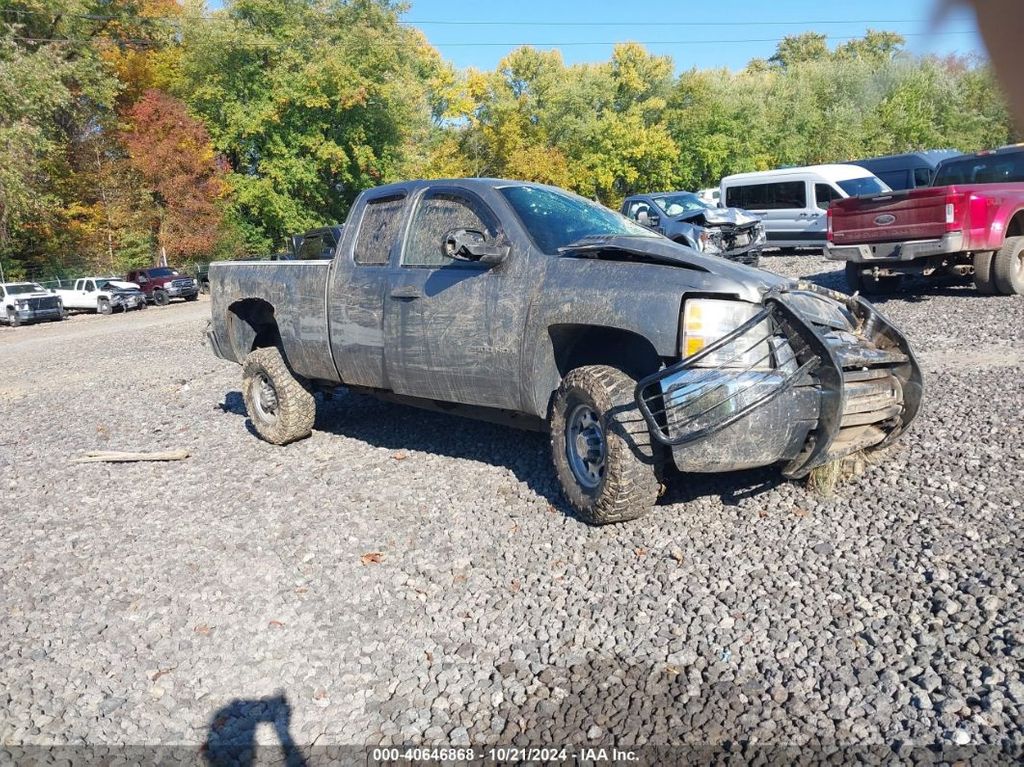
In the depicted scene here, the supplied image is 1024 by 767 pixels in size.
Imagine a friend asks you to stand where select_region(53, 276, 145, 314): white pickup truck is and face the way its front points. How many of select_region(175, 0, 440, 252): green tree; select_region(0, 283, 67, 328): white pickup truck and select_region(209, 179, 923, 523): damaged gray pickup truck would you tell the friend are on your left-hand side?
1

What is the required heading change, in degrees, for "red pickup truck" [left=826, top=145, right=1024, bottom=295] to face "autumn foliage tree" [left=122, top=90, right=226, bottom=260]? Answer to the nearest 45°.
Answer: approximately 90° to its left

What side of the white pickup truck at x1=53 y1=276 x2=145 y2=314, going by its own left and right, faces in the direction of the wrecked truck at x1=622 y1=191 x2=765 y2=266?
front

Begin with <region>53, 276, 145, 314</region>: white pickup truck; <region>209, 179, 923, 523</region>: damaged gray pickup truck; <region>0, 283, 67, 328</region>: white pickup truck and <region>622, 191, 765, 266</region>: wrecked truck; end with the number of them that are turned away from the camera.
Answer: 0

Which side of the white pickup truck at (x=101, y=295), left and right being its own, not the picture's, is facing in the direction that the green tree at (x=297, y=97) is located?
left

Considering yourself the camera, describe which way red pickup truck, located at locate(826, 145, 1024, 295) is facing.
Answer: facing away from the viewer and to the right of the viewer

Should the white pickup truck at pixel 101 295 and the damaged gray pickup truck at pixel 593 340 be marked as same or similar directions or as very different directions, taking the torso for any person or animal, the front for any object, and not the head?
same or similar directions

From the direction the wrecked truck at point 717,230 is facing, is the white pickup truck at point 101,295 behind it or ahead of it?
behind

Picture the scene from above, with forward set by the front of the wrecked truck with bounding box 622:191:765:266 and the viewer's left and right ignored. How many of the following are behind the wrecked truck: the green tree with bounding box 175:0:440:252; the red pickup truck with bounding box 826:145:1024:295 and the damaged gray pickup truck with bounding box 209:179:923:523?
1

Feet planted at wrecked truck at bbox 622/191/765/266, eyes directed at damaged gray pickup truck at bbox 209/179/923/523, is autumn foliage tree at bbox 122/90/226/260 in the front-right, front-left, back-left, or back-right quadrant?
back-right

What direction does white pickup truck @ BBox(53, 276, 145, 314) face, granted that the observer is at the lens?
facing the viewer and to the right of the viewer

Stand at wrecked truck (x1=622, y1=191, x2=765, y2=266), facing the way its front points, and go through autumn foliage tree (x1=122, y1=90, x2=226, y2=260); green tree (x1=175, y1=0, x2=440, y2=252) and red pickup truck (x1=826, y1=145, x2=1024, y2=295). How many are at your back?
2

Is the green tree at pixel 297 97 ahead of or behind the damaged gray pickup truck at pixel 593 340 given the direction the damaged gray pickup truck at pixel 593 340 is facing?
behind

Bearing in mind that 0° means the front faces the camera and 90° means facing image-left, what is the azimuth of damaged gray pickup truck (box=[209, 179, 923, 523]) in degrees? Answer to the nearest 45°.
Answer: approximately 315°

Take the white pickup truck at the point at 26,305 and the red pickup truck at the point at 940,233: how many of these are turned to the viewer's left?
0

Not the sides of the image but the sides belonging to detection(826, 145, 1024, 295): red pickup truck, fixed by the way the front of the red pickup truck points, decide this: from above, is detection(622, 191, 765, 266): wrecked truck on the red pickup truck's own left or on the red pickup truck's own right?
on the red pickup truck's own left
